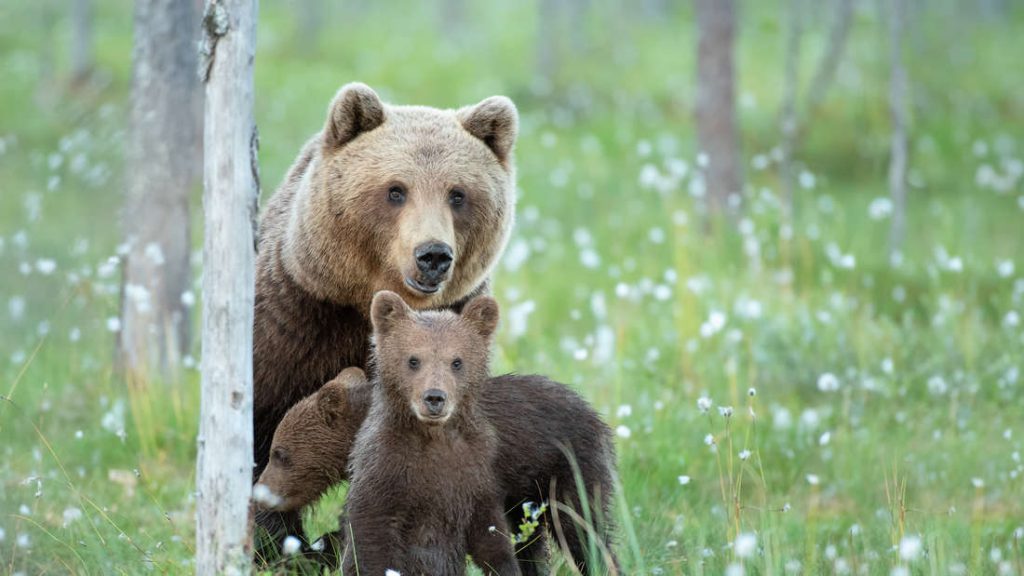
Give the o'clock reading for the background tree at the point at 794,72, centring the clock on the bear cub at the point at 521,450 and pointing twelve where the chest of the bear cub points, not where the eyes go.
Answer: The background tree is roughly at 4 o'clock from the bear cub.

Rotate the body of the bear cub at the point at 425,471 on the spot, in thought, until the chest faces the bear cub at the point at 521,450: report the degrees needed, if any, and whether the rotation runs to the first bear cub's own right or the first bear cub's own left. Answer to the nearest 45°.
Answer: approximately 135° to the first bear cub's own left

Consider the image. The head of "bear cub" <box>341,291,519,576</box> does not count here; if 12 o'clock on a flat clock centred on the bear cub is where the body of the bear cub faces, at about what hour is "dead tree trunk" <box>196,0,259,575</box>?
The dead tree trunk is roughly at 3 o'clock from the bear cub.

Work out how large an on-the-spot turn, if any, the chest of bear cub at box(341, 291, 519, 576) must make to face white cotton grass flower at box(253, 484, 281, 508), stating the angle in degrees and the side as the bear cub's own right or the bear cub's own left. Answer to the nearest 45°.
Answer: approximately 135° to the bear cub's own right

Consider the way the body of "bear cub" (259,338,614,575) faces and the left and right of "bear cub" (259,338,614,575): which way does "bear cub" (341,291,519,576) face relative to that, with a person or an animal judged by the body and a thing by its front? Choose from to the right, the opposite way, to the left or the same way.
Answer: to the left

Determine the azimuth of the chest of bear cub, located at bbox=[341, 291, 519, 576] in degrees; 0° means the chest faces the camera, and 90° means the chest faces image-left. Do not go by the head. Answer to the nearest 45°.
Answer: approximately 0°

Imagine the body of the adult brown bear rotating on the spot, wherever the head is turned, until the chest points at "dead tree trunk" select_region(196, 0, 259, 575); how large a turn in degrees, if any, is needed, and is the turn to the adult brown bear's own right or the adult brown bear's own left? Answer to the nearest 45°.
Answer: approximately 45° to the adult brown bear's own right

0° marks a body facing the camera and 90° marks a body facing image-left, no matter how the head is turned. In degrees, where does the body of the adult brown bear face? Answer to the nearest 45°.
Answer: approximately 315°

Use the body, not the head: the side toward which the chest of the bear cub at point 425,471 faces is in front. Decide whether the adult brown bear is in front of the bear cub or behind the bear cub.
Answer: behind

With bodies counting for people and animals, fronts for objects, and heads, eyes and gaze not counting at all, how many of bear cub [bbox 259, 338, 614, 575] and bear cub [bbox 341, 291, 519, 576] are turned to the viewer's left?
1

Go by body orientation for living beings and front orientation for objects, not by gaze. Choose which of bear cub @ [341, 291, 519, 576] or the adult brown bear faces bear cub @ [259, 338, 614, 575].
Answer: the adult brown bear

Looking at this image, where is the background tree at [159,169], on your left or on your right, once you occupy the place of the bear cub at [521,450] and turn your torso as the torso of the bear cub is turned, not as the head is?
on your right

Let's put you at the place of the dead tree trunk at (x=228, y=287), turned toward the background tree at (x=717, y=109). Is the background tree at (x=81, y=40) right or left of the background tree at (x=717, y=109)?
left

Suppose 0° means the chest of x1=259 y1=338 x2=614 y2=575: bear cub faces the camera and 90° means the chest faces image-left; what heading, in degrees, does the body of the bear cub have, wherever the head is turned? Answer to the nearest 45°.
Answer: approximately 90°

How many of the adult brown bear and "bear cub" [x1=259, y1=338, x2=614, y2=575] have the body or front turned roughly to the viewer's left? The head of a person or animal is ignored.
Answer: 1
